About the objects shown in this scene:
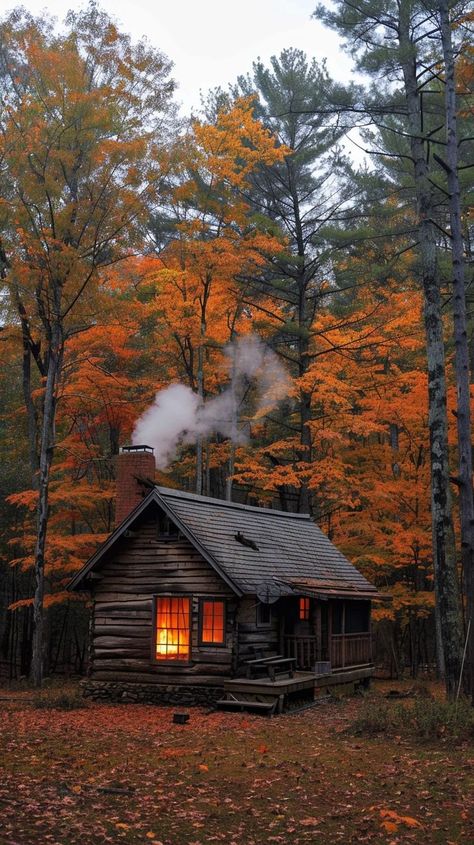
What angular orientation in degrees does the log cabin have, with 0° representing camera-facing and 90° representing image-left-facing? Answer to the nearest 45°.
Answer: approximately 315°
